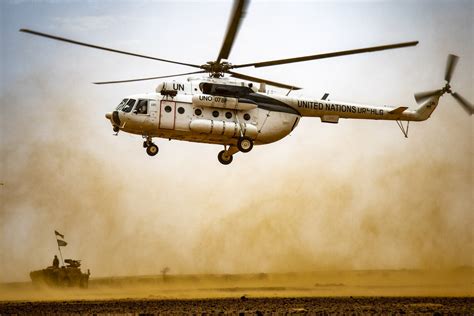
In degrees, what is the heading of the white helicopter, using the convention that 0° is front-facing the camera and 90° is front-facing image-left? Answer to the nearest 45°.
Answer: approximately 90°

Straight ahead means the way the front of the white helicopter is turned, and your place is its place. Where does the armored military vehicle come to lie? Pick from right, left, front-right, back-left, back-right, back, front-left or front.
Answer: front-right
